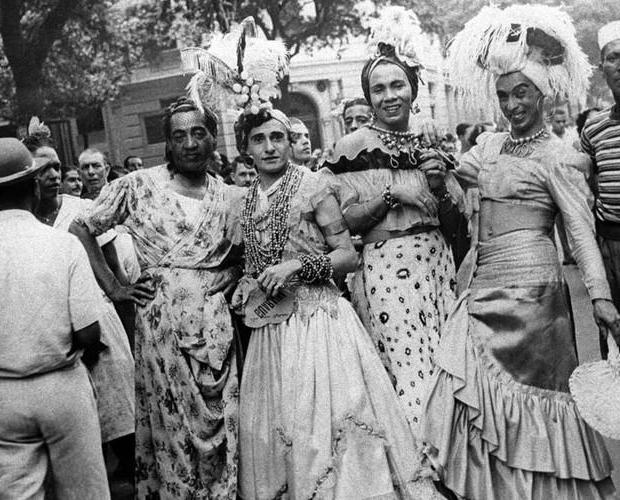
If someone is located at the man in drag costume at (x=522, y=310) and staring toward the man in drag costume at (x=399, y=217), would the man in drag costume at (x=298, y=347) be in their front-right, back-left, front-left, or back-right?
front-left

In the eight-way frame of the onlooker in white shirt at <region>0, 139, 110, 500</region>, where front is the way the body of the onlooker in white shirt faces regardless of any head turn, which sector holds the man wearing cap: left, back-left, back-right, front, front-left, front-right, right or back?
right

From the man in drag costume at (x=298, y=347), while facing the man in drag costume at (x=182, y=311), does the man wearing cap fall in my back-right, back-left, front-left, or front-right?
back-right

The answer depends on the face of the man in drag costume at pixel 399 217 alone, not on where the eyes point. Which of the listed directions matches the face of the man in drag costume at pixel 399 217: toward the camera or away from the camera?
toward the camera

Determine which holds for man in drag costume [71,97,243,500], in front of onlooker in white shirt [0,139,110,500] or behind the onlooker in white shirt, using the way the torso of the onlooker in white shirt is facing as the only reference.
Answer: in front

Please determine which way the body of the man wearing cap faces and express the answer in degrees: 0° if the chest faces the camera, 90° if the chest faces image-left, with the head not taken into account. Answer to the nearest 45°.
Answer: approximately 0°

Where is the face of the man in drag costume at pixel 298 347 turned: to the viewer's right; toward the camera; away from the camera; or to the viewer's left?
toward the camera

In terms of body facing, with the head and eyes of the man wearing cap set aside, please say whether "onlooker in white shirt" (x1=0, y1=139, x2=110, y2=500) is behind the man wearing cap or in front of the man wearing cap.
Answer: in front

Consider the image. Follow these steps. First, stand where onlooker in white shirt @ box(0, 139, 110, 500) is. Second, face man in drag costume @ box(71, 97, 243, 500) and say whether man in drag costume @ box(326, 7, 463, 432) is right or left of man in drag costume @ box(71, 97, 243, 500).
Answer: right

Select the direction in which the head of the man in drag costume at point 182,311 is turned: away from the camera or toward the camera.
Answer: toward the camera

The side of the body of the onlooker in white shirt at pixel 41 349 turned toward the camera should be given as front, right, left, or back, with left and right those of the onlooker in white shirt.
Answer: back

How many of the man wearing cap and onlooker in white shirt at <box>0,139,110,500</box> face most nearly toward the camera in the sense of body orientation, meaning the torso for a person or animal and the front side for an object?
1
